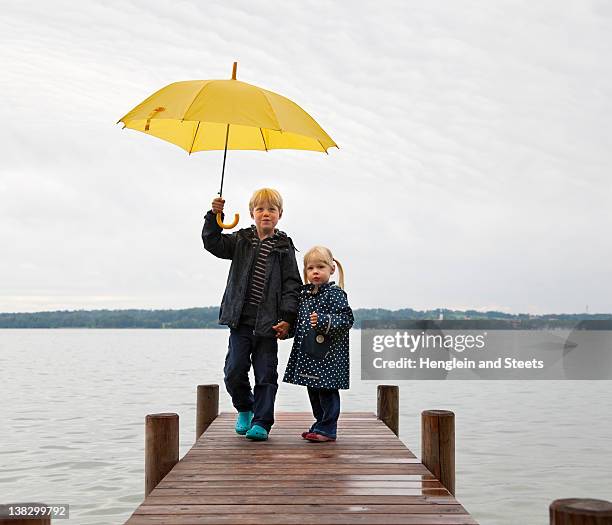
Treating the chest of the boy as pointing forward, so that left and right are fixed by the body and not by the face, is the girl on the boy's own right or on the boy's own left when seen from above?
on the boy's own left

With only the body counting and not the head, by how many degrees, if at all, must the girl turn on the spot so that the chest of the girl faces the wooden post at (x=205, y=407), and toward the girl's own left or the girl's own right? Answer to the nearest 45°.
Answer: approximately 90° to the girl's own right

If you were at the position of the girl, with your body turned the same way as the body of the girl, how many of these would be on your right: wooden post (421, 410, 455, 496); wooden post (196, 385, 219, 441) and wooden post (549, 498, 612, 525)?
1

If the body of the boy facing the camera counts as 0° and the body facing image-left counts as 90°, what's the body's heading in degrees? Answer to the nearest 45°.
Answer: approximately 0°

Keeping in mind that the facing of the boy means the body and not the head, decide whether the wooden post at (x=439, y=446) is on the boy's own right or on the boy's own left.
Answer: on the boy's own left

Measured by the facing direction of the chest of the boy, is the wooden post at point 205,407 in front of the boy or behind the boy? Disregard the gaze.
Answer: behind

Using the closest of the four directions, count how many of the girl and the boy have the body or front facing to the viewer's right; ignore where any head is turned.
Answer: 0

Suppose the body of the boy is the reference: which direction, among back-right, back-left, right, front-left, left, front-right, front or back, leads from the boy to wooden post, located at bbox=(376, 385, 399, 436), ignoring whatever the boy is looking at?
back-left

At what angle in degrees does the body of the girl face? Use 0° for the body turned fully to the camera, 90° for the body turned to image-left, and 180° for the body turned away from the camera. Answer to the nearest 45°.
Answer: approximately 45°
